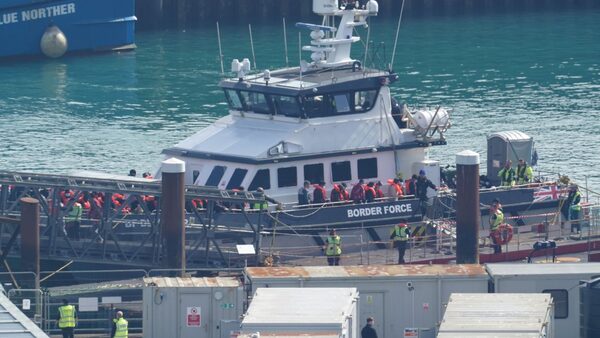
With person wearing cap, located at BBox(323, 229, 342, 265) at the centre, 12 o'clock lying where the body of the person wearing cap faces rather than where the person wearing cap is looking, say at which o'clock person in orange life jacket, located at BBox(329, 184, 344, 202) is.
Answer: The person in orange life jacket is roughly at 6 o'clock from the person wearing cap.

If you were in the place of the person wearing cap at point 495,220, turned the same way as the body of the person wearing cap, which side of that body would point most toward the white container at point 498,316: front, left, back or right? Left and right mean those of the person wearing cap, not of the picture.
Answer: left

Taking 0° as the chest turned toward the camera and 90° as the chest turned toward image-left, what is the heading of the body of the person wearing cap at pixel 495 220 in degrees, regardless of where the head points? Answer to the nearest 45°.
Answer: approximately 90°

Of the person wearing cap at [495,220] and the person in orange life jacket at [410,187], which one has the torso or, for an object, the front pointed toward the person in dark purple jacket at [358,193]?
the person wearing cap

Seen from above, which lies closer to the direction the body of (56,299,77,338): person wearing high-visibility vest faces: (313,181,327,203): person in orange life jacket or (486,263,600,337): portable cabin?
the person in orange life jacket

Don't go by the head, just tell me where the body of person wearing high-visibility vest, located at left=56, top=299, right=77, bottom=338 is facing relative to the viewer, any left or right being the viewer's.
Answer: facing away from the viewer

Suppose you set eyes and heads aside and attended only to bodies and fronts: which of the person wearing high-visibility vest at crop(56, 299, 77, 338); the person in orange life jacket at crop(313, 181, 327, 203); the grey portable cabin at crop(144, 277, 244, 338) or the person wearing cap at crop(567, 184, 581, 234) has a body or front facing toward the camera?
the grey portable cabin

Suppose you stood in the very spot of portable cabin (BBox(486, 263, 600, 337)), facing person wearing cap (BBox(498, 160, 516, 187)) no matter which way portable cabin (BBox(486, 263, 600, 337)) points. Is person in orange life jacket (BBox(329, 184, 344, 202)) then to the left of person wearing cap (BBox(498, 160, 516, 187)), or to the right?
left

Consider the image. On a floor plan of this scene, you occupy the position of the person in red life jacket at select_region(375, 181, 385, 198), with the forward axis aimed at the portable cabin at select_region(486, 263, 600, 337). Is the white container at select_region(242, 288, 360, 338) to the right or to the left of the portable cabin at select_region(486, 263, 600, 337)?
right

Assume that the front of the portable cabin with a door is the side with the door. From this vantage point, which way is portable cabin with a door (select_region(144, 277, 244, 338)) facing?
toward the camera
